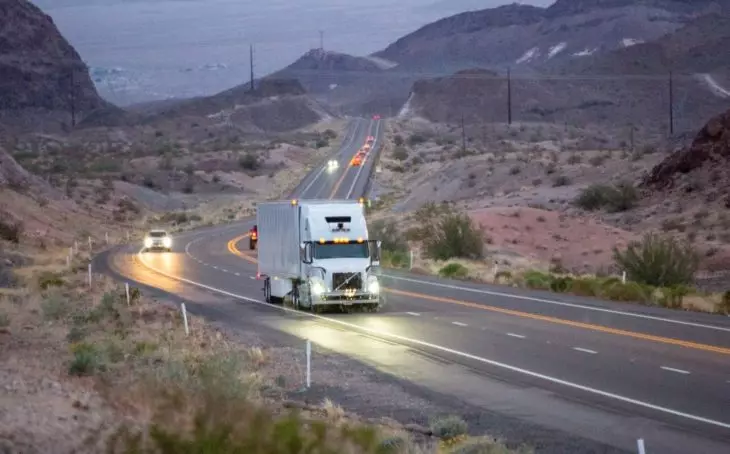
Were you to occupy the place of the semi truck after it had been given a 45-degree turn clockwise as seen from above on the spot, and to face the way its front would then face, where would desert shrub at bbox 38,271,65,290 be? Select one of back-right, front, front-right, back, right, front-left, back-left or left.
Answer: right

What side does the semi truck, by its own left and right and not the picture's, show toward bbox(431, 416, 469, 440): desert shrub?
front

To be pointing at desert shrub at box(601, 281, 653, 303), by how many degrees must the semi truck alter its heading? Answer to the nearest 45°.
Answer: approximately 90° to its left

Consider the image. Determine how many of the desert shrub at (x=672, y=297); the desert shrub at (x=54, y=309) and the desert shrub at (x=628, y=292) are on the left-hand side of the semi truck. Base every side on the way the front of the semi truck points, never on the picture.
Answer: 2

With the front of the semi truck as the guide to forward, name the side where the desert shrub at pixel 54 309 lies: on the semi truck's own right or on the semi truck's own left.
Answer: on the semi truck's own right

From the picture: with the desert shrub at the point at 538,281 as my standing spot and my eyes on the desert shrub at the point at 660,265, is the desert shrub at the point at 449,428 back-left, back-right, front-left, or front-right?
back-right

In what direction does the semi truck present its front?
toward the camera

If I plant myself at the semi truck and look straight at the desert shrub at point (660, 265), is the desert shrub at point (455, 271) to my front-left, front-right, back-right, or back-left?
front-left

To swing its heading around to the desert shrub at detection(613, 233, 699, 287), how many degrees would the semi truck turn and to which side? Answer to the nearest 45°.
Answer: approximately 135° to its left

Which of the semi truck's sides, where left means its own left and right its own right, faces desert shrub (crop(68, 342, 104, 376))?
front
